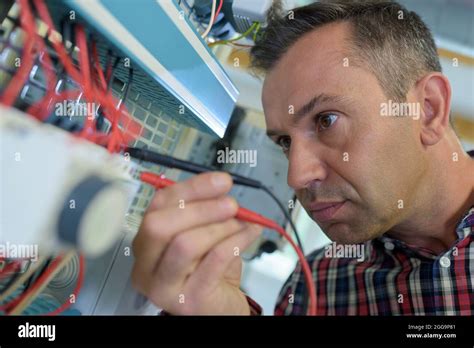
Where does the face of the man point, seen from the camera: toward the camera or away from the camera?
toward the camera
